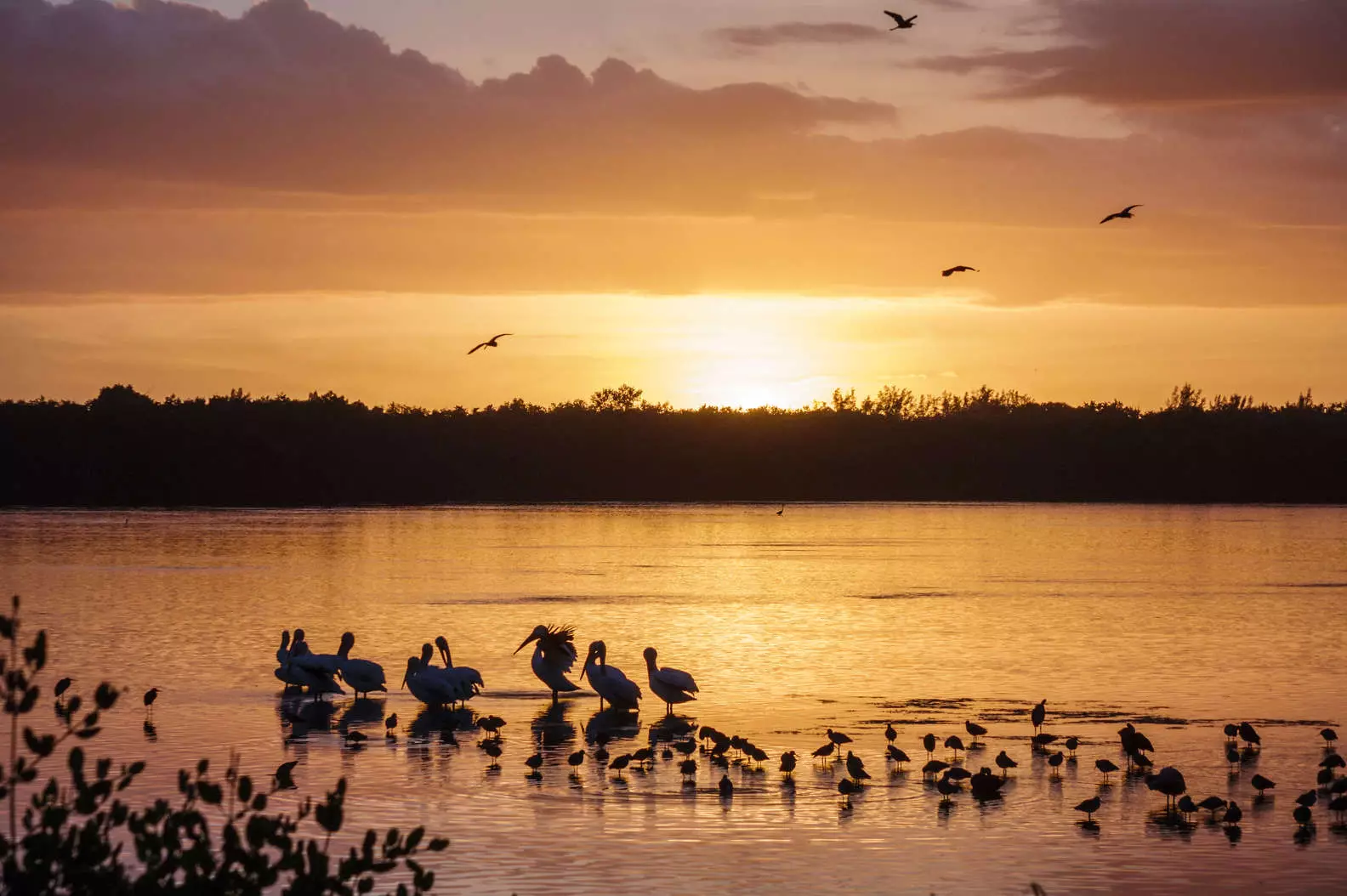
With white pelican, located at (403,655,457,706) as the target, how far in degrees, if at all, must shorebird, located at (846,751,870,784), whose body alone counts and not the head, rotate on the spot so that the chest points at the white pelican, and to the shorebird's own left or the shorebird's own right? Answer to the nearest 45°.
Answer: approximately 45° to the shorebird's own right

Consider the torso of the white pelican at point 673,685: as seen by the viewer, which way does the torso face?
to the viewer's left

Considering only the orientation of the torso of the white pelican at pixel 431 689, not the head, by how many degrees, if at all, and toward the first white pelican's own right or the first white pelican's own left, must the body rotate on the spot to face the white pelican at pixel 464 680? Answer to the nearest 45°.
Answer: approximately 135° to the first white pelican's own right

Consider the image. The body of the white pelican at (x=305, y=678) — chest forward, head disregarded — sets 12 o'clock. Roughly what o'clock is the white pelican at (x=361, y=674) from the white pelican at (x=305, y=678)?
the white pelican at (x=361, y=674) is roughly at 7 o'clock from the white pelican at (x=305, y=678).

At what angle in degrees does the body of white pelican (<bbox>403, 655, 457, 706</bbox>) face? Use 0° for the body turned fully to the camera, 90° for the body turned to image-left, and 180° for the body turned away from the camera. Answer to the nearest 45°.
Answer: approximately 90°

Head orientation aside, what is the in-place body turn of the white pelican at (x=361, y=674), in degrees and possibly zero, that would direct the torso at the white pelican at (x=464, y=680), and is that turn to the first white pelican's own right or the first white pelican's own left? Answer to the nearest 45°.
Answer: approximately 135° to the first white pelican's own left

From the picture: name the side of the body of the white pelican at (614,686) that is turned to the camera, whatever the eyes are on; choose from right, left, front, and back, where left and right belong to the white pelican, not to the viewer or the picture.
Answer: left

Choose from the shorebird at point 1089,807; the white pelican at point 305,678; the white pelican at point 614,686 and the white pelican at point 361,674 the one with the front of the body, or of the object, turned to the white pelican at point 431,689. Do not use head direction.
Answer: the white pelican at point 614,686

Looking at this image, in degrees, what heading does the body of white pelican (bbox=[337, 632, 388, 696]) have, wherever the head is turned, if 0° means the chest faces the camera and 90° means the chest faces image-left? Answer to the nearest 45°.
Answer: approximately 90°

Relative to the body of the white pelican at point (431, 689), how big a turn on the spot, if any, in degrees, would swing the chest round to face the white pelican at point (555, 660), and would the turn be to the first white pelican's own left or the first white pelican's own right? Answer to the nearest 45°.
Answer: approximately 135° to the first white pelican's own right
